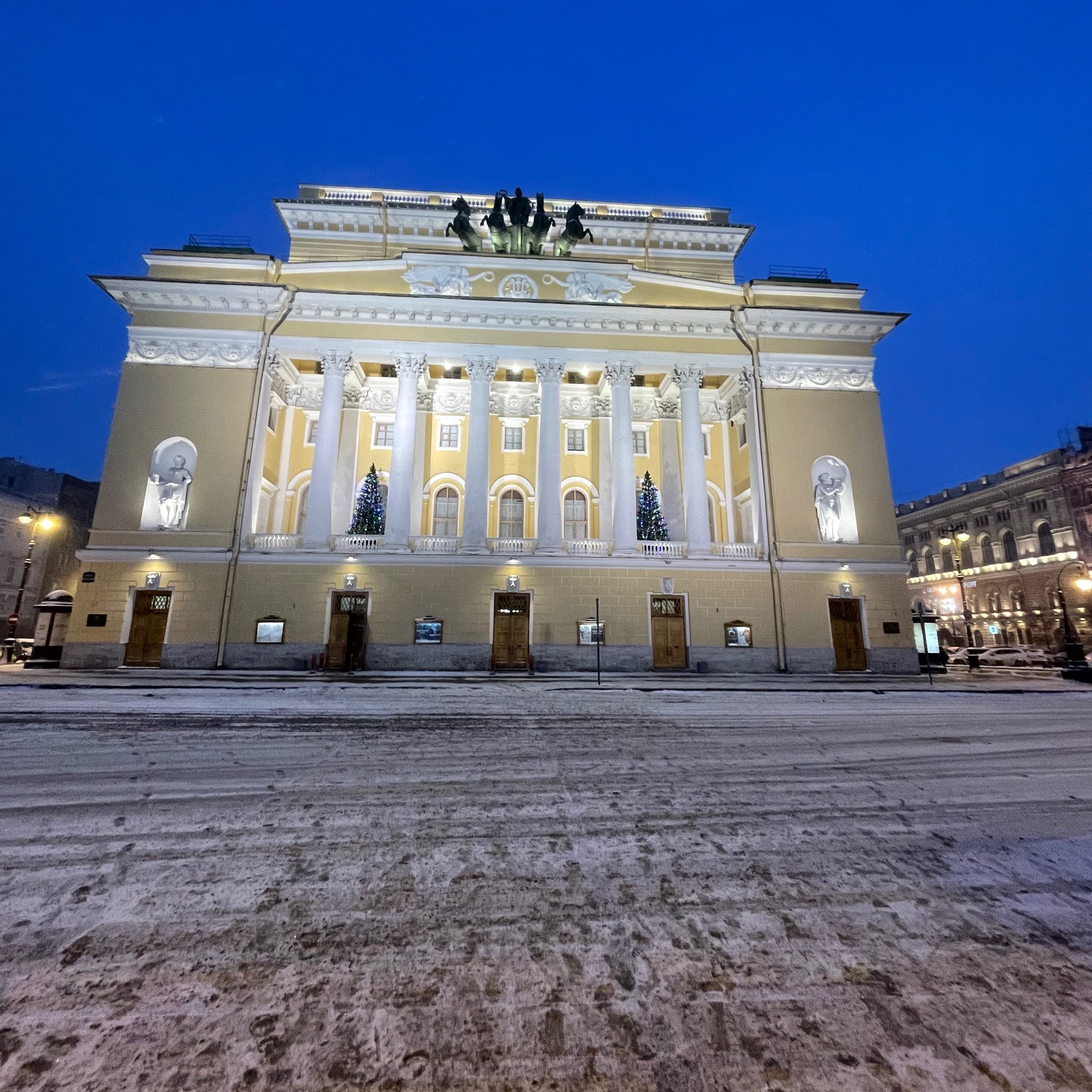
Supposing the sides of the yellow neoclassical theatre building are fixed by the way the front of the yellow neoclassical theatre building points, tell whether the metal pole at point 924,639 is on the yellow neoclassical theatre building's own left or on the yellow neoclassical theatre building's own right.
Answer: on the yellow neoclassical theatre building's own left

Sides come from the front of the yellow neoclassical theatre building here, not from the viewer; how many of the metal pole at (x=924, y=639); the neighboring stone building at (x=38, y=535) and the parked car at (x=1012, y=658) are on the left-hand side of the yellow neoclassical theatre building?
2

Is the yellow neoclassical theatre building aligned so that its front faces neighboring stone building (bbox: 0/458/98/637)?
no

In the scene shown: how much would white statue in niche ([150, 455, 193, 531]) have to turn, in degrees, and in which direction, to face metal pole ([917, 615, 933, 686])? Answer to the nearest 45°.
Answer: approximately 45° to its left

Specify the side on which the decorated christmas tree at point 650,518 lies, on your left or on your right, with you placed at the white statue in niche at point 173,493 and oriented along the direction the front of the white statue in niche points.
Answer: on your left

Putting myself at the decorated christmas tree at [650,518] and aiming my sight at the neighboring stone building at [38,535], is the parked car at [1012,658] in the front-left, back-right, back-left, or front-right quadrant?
back-right

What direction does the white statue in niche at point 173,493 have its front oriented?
toward the camera

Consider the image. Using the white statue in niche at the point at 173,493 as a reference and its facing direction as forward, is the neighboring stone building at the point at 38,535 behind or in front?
behind

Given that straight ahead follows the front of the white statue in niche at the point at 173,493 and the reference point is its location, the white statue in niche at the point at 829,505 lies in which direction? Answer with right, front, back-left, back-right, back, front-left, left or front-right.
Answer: front-left

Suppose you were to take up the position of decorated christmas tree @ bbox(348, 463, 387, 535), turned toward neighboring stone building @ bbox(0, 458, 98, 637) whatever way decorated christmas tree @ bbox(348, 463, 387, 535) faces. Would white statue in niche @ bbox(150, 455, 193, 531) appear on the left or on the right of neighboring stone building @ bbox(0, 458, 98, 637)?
left

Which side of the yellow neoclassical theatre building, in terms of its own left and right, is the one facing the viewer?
front
